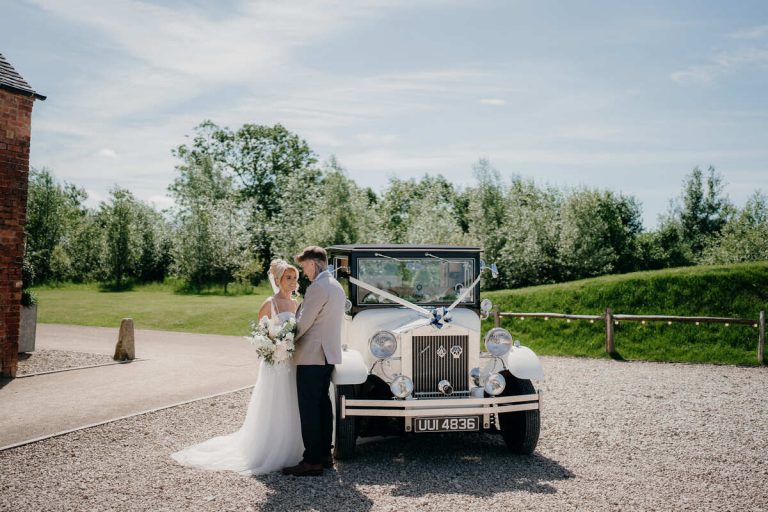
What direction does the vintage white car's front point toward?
toward the camera

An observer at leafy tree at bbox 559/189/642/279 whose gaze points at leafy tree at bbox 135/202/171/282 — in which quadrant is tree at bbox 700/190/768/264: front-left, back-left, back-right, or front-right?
back-right

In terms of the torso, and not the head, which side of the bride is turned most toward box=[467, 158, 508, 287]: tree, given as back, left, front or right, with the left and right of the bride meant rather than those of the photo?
left

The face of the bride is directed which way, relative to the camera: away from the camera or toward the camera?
toward the camera

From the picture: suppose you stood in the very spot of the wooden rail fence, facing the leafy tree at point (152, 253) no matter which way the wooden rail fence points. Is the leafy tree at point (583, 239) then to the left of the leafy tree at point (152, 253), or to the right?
right

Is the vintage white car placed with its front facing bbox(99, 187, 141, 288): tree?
no

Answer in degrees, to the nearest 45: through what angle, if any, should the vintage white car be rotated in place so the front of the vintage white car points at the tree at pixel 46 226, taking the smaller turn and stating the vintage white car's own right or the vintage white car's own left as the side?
approximately 135° to the vintage white car's own right

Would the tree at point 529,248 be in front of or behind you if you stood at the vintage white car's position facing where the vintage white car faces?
behind

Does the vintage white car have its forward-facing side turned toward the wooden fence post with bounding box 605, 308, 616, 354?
no

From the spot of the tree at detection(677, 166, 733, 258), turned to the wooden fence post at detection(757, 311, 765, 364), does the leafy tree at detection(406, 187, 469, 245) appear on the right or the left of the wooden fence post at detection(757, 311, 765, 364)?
right

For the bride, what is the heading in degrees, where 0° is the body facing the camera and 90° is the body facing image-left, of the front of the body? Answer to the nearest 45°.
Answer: approximately 315°

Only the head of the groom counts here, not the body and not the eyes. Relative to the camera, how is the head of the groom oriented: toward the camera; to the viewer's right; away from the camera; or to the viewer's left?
to the viewer's left

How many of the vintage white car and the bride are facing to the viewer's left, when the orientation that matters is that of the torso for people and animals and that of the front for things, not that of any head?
0

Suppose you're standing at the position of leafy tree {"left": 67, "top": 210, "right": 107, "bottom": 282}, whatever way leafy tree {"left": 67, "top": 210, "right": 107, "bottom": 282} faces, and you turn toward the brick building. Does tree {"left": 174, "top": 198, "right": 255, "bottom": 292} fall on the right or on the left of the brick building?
left

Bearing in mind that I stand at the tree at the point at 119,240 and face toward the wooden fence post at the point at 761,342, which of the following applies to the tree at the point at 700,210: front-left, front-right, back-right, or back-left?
front-left

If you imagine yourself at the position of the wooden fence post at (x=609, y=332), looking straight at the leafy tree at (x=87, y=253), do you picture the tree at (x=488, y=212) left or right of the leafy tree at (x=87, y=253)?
right

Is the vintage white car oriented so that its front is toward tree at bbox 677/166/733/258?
no

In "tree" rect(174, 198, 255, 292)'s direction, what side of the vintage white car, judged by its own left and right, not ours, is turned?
back

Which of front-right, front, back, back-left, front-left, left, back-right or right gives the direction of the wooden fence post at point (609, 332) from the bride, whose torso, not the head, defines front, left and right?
left
